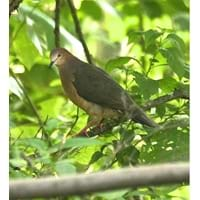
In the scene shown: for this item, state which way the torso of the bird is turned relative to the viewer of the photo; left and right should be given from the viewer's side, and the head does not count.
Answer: facing to the left of the viewer

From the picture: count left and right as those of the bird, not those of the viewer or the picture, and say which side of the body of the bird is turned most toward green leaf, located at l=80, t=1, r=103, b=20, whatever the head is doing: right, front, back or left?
right

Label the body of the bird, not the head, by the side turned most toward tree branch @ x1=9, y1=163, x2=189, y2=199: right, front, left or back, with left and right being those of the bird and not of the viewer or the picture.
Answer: left

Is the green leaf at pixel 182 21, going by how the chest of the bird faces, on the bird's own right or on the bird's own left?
on the bird's own right

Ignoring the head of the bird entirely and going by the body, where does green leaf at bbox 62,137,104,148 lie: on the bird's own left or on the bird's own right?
on the bird's own left
